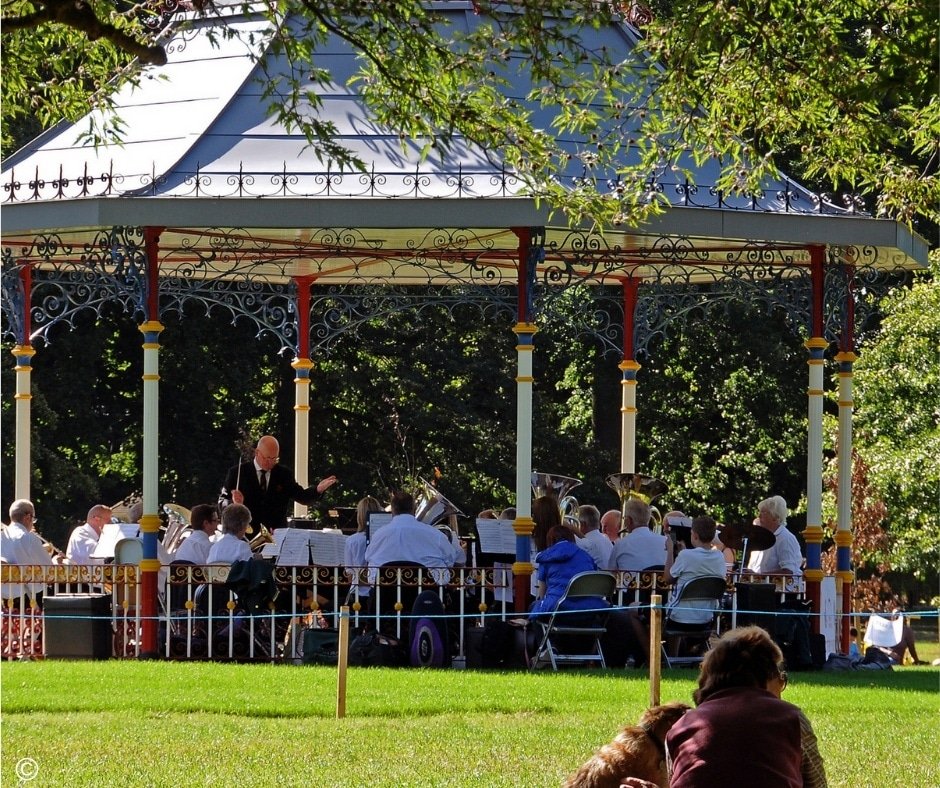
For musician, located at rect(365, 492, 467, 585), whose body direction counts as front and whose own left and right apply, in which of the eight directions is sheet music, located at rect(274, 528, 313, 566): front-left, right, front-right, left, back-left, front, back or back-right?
left

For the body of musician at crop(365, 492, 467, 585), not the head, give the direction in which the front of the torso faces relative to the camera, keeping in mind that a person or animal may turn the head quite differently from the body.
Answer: away from the camera

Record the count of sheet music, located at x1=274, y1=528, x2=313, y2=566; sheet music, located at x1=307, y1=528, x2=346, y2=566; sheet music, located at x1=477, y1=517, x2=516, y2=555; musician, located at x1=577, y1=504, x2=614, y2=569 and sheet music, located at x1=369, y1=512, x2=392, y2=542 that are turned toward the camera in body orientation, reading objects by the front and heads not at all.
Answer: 4

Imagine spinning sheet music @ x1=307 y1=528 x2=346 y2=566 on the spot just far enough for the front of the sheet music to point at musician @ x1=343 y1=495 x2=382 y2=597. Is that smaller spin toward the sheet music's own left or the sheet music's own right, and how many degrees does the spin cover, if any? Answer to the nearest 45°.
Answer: approximately 135° to the sheet music's own left

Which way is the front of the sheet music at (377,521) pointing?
toward the camera

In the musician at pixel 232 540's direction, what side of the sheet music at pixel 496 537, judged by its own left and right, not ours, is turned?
right

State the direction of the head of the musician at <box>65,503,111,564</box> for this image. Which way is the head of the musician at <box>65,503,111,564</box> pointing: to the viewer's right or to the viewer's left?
to the viewer's right

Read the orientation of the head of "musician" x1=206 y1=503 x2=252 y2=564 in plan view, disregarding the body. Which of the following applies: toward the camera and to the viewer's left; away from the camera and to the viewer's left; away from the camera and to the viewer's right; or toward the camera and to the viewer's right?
away from the camera and to the viewer's right

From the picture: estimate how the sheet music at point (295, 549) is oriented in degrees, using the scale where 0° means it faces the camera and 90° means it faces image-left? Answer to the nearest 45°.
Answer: approximately 0°

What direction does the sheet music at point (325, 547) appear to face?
toward the camera

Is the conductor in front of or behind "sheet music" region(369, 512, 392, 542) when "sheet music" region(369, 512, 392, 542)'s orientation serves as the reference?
behind

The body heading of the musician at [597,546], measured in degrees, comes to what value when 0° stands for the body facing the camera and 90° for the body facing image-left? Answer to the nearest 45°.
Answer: approximately 135°

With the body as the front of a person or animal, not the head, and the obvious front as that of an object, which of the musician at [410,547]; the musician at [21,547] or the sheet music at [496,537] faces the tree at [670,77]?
the sheet music
